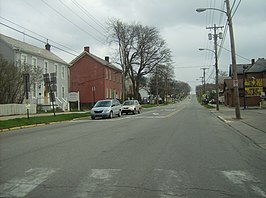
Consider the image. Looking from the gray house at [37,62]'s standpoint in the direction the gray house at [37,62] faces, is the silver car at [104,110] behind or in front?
in front

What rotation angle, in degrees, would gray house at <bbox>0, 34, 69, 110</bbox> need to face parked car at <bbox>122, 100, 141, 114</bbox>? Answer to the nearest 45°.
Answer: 0° — it already faces it

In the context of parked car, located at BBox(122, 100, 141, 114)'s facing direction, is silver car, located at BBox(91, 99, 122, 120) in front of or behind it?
in front

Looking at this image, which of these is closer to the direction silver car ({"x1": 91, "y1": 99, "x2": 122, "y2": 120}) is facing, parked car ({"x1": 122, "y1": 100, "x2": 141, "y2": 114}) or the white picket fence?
the white picket fence

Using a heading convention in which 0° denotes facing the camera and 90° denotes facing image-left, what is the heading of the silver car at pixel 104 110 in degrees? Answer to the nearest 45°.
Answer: approximately 45°

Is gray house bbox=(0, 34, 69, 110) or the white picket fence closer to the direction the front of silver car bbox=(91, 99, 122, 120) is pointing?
the white picket fence

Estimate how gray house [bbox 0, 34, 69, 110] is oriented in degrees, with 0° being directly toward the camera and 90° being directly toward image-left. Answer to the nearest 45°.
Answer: approximately 315°

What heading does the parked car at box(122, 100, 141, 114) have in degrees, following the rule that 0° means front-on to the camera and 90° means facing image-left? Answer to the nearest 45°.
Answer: approximately 45°

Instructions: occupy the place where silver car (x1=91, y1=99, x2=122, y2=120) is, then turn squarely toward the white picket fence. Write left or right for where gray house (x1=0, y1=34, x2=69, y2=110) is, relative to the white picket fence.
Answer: right

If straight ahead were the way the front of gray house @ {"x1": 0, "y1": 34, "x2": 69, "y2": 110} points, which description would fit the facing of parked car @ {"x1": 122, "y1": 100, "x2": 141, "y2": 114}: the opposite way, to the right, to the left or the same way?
to the right

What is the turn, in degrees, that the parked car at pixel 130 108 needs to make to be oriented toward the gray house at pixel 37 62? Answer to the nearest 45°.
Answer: approximately 45° to its right

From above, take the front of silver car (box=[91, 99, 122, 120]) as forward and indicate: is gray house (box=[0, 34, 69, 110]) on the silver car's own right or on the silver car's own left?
on the silver car's own right
